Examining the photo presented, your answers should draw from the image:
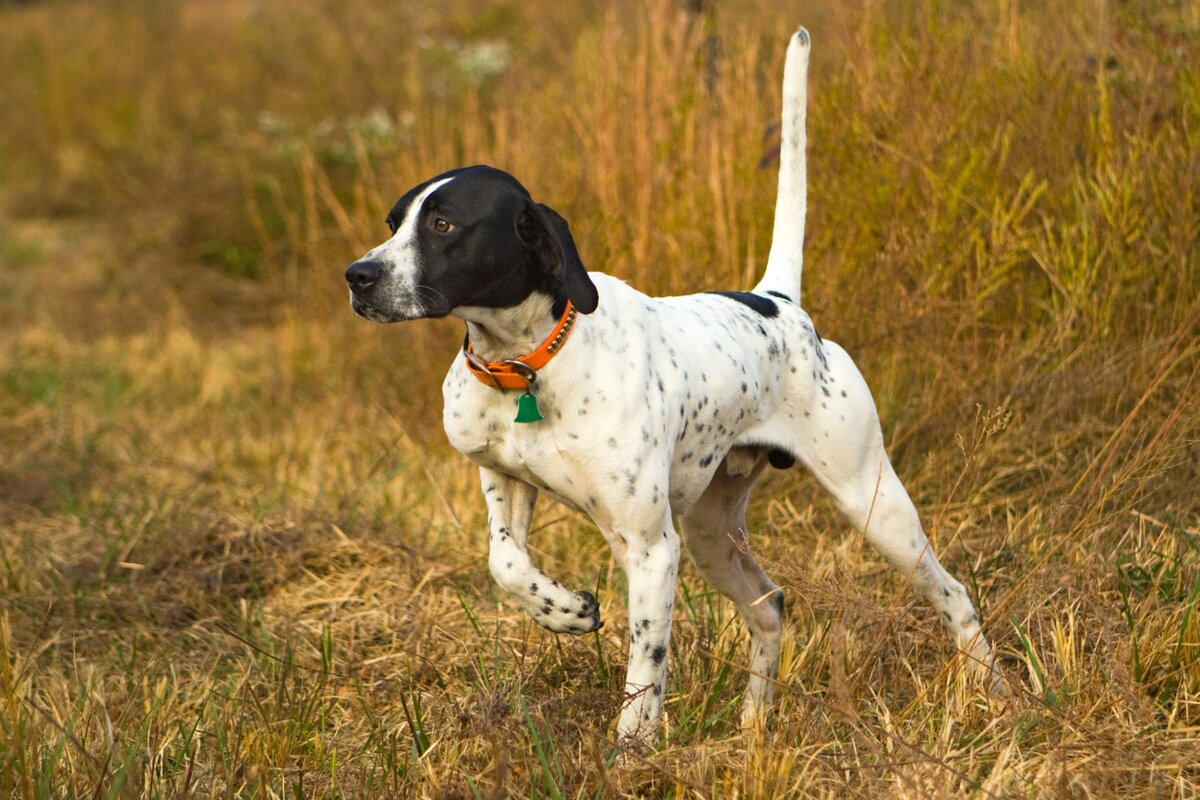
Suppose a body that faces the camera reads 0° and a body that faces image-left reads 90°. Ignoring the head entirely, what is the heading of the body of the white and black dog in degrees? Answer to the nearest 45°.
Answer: approximately 45°

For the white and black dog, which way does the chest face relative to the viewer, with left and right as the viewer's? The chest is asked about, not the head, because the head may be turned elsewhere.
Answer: facing the viewer and to the left of the viewer
